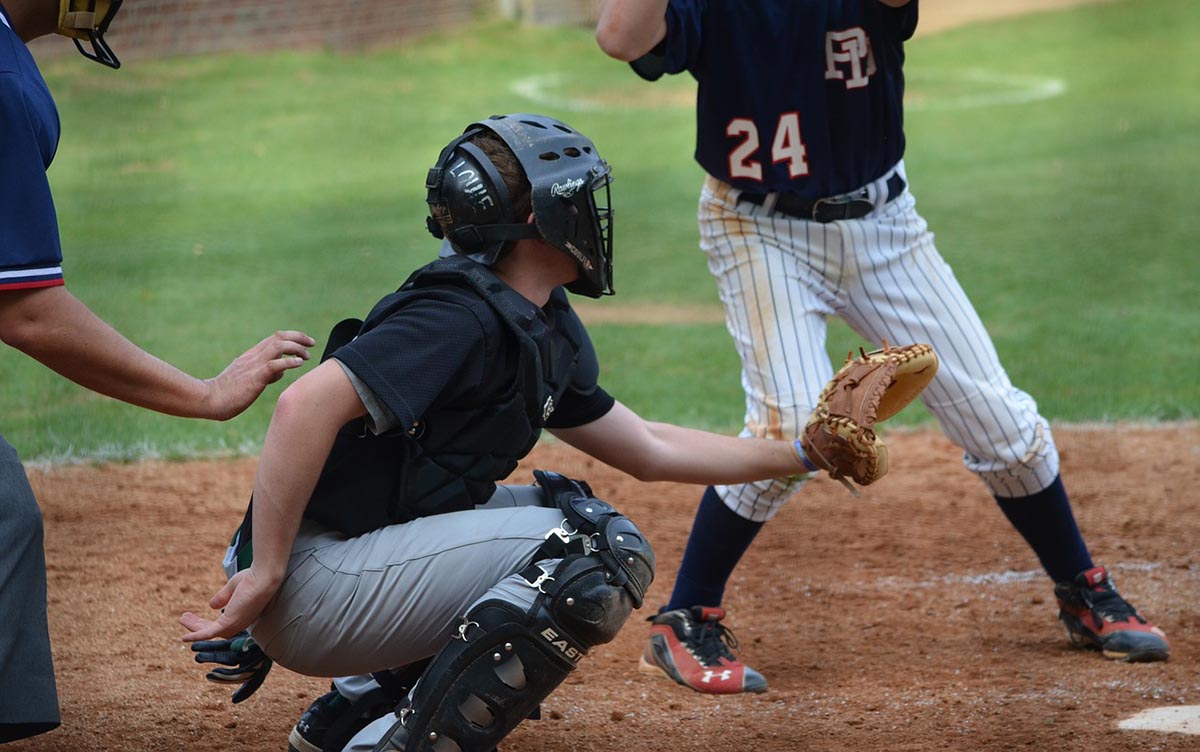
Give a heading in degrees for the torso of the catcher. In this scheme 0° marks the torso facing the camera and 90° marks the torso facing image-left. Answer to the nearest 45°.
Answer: approximately 270°

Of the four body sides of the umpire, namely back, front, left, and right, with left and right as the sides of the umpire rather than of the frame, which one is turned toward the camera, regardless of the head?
right

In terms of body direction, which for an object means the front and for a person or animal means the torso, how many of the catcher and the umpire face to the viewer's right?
2
